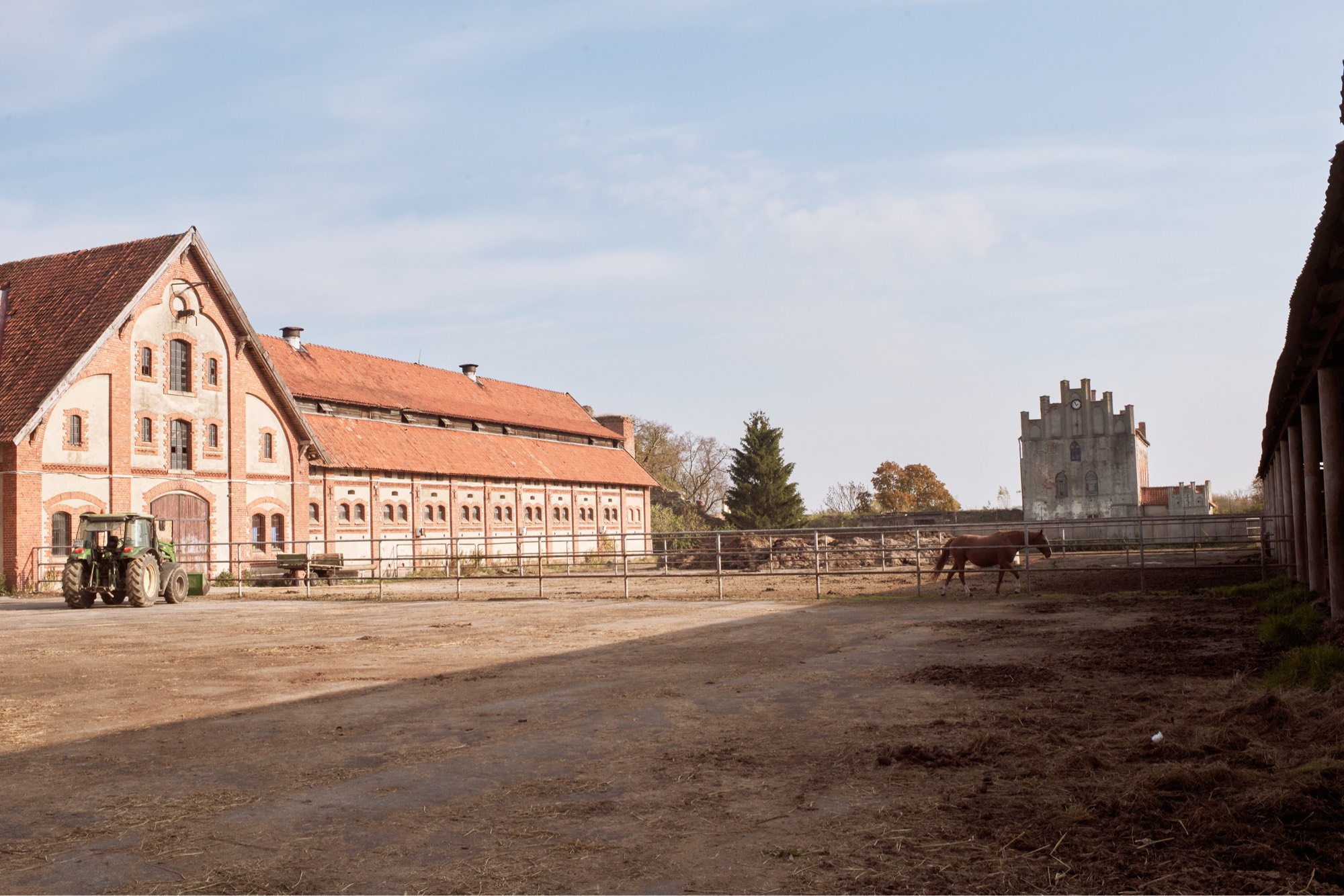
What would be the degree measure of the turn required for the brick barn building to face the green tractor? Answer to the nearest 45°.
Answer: approximately 45° to its right

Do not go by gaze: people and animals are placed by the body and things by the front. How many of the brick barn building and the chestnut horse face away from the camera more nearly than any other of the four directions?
0

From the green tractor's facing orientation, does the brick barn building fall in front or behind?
in front

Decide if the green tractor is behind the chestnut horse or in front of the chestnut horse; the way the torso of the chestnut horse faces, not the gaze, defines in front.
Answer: behind

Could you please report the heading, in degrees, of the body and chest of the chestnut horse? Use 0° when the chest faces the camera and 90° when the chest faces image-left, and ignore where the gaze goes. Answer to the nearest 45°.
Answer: approximately 270°
